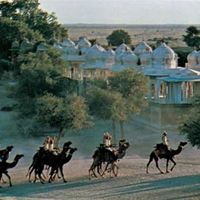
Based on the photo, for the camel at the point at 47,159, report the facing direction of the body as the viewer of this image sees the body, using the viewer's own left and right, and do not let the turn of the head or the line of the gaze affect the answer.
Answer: facing to the right of the viewer

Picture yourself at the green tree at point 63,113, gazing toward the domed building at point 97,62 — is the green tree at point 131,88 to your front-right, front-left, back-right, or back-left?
front-right

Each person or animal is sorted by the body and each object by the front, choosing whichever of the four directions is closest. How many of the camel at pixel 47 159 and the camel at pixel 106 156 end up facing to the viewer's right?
2

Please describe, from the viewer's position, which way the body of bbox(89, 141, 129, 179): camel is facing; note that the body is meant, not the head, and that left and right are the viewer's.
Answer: facing to the right of the viewer

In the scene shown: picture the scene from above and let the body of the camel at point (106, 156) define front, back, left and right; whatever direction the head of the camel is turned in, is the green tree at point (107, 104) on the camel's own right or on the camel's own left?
on the camel's own left

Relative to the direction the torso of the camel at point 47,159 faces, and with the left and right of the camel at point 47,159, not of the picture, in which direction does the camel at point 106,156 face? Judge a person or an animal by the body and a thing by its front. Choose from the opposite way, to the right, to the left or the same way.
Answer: the same way

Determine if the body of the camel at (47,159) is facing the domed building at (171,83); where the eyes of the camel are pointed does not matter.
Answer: no

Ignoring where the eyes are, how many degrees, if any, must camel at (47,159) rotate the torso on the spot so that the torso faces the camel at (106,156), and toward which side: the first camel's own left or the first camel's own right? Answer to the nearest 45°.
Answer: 0° — it already faces it

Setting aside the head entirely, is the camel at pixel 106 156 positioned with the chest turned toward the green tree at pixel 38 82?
no

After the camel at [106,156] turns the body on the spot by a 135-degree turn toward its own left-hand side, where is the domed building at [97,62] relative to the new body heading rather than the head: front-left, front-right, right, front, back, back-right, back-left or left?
front-right

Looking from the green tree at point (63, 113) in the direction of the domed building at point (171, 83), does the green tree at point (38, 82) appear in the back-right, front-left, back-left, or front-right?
front-left

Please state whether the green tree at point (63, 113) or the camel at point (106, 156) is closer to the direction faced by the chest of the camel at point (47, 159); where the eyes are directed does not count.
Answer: the camel

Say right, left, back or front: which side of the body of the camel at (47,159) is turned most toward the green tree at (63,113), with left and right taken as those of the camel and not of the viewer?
left
